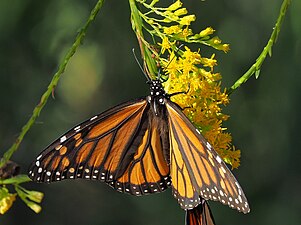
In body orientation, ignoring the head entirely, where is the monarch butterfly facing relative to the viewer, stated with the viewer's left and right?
facing away from the viewer
